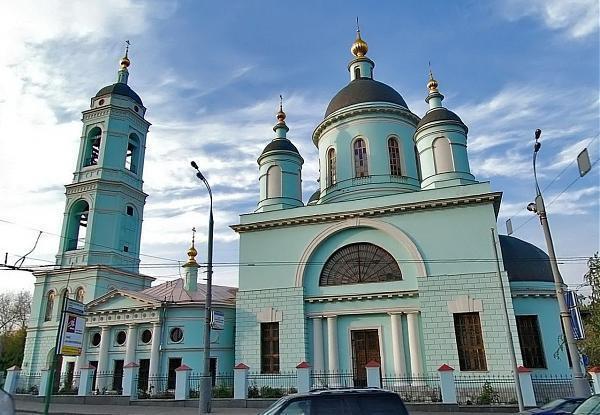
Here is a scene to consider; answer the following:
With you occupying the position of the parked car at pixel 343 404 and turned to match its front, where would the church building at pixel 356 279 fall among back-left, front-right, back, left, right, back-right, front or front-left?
right

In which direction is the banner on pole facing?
toward the camera

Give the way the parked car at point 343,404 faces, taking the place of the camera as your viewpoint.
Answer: facing to the left of the viewer

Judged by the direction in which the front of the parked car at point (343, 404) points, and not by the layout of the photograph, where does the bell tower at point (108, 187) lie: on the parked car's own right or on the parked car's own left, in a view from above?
on the parked car's own right

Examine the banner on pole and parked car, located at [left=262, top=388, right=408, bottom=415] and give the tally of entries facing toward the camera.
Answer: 1

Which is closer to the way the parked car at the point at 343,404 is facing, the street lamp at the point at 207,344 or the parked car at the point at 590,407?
the street lamp

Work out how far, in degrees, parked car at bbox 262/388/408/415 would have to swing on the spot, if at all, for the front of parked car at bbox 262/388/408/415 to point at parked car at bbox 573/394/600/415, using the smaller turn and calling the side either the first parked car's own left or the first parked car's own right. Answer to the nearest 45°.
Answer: approximately 135° to the first parked car's own right

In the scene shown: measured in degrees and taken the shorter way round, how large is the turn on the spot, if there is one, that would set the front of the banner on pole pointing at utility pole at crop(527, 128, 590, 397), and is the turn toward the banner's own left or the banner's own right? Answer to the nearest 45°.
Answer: approximately 90° to the banner's own left

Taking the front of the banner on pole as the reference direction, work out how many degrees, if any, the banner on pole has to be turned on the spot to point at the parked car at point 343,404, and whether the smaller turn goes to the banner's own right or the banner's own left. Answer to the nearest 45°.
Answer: approximately 45° to the banner's own left

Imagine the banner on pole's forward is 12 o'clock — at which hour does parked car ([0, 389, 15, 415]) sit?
The parked car is roughly at 12 o'clock from the banner on pole.

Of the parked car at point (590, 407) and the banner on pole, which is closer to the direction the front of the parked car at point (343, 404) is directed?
the banner on pole

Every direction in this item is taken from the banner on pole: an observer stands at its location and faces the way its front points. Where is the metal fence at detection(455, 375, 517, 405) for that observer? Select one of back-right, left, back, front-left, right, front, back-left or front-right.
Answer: left

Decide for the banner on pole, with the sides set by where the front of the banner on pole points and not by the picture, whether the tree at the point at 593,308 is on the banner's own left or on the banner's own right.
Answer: on the banner's own left

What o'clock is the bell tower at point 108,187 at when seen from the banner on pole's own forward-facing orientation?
The bell tower is roughly at 6 o'clock from the banner on pole.
